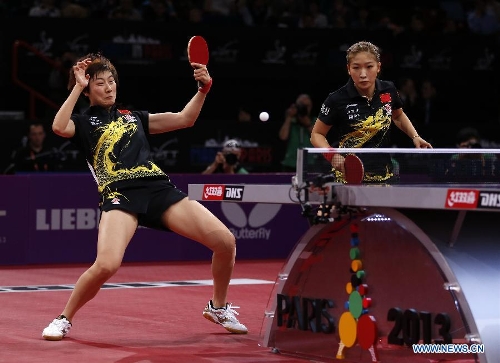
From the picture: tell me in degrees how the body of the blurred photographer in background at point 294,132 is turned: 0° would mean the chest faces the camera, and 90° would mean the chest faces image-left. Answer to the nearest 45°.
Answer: approximately 0°

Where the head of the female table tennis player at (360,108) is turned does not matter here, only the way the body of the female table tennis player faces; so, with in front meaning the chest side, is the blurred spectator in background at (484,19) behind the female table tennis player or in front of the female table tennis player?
behind

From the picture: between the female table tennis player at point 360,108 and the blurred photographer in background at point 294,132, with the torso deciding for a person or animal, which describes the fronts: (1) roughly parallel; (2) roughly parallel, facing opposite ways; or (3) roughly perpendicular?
roughly parallel

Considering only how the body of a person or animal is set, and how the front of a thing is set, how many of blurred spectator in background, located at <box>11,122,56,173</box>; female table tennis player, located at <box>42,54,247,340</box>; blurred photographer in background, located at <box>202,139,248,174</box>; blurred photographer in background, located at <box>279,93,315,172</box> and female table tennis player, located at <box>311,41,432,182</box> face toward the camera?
5

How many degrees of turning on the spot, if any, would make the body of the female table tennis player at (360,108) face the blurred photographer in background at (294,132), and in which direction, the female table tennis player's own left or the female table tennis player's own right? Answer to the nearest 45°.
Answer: approximately 180°

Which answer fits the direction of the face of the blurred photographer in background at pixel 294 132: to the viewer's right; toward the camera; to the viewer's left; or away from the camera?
toward the camera

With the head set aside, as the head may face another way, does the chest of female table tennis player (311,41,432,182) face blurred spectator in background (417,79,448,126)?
no

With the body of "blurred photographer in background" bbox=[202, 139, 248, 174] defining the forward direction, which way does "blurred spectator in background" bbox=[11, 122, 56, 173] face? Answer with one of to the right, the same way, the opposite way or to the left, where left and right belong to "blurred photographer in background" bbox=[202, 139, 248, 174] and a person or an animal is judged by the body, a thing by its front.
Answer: the same way

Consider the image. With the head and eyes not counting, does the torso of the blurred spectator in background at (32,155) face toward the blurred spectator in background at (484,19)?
no

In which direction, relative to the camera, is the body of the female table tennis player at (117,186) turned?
toward the camera

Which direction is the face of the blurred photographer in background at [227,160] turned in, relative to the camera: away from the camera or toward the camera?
toward the camera

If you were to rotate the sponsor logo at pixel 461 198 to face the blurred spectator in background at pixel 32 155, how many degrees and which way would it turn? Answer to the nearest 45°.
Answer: approximately 135° to its right

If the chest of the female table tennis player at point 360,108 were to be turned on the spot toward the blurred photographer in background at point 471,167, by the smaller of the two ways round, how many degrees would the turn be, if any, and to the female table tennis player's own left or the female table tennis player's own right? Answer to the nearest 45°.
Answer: approximately 180°

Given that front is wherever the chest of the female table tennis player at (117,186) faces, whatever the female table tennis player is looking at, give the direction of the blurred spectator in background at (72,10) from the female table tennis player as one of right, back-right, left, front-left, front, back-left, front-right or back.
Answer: back

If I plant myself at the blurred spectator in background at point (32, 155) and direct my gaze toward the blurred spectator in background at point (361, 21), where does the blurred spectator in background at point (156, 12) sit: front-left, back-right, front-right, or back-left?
front-left

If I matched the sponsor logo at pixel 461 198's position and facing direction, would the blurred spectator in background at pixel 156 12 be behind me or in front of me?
behind

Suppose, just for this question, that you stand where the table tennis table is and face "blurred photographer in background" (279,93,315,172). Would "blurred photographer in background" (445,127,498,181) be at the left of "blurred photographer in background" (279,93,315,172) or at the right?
right

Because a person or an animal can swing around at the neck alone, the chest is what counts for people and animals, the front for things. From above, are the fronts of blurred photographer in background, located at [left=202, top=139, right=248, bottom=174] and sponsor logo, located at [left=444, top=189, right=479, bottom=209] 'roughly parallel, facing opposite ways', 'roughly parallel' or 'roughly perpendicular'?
roughly parallel

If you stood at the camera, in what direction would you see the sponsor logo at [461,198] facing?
facing the viewer
